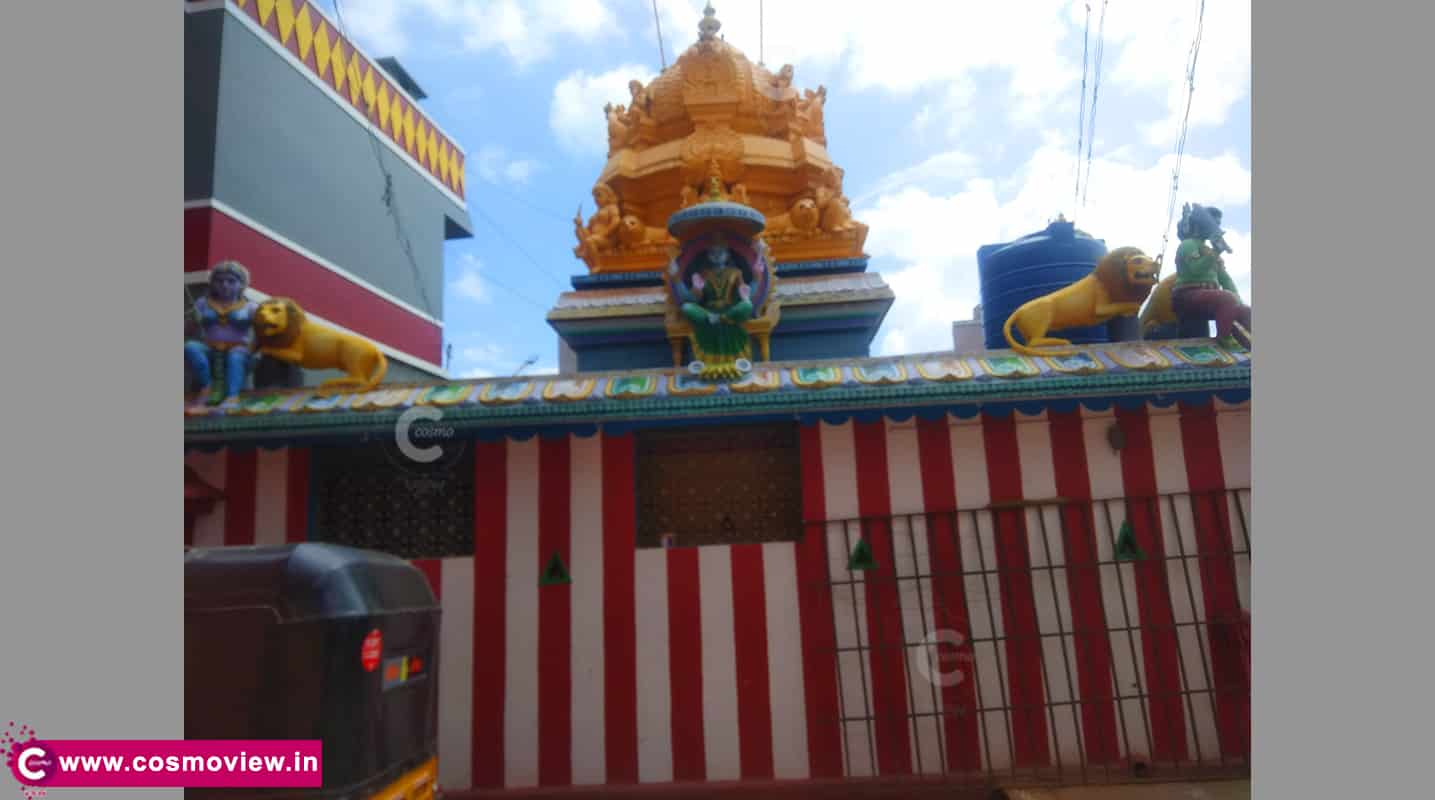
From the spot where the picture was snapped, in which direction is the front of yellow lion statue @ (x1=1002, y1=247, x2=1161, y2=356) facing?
facing to the right of the viewer

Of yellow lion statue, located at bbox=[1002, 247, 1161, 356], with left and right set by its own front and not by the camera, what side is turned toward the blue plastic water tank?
left

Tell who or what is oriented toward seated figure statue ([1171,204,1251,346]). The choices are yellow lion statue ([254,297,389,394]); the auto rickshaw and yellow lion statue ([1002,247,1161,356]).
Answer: yellow lion statue ([1002,247,1161,356])

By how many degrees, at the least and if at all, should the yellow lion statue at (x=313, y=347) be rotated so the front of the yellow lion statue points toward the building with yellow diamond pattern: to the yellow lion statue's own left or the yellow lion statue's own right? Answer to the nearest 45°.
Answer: approximately 90° to the yellow lion statue's own right

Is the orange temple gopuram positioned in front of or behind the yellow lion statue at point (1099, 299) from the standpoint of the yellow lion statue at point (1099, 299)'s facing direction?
behind

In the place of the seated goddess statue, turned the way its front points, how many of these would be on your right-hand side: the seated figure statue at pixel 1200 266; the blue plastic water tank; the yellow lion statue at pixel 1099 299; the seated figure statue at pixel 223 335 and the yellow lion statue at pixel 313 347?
2

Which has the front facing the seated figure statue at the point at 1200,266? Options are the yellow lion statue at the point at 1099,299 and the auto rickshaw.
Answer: the yellow lion statue

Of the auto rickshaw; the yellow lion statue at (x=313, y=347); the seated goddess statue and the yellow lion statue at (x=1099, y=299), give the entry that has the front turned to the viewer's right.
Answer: the yellow lion statue at (x=1099, y=299)

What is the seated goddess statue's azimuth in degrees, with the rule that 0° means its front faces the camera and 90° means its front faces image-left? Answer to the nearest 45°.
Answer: approximately 0°

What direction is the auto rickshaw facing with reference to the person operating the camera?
facing away from the viewer and to the left of the viewer

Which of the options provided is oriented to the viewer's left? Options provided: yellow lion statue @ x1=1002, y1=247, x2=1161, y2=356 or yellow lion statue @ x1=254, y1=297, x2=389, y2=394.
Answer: yellow lion statue @ x1=254, y1=297, x2=389, y2=394
